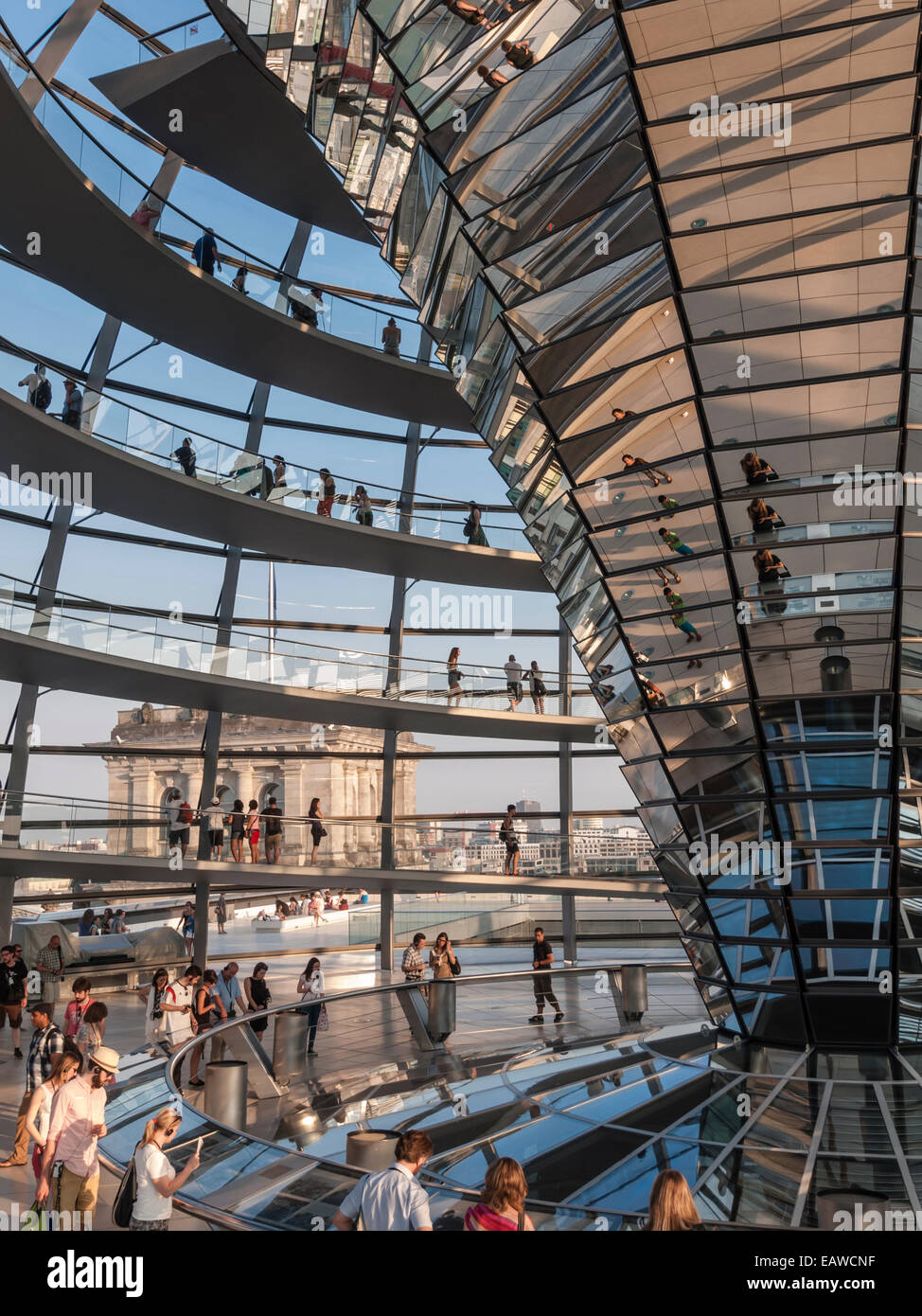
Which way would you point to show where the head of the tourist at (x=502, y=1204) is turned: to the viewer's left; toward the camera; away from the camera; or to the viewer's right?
away from the camera

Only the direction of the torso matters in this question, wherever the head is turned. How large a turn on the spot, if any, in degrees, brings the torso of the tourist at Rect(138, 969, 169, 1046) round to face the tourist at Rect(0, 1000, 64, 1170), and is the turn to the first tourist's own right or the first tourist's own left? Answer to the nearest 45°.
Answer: approximately 45° to the first tourist's own right

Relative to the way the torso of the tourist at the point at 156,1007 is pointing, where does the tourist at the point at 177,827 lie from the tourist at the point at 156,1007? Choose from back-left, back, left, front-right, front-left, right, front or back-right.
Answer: back-left
